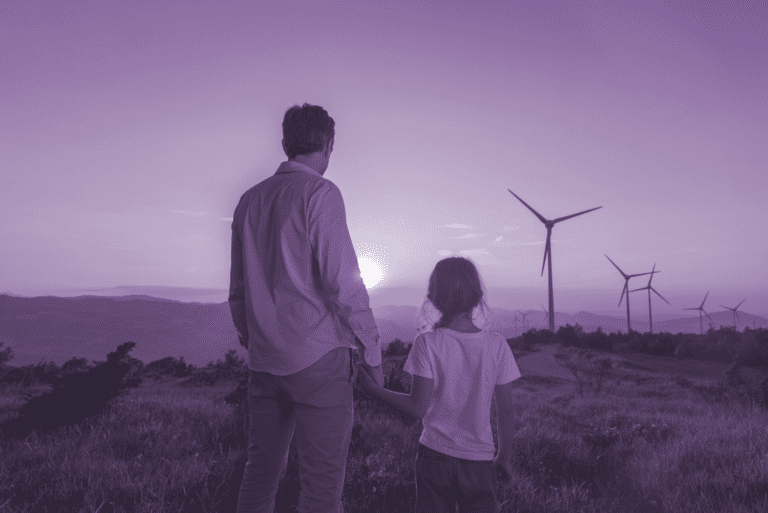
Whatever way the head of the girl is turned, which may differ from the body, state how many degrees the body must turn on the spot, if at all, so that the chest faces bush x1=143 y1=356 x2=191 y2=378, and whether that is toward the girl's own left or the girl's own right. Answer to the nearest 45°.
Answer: approximately 45° to the girl's own left

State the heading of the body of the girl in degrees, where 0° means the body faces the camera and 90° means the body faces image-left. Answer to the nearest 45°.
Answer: approximately 180°

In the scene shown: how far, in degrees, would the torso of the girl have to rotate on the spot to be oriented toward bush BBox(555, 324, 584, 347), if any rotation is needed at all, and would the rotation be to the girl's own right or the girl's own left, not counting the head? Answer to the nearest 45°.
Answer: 0° — they already face it

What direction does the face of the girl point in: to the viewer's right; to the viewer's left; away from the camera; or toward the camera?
away from the camera

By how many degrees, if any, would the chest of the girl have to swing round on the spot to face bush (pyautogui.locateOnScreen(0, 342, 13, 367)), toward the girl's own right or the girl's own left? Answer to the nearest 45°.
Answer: approximately 45° to the girl's own left

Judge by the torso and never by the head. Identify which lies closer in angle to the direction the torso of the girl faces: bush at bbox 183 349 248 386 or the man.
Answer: the bush
